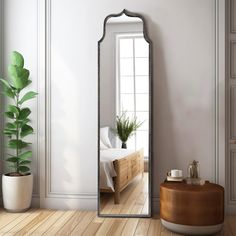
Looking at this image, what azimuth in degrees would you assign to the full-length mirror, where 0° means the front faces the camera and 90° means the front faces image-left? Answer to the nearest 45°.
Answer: approximately 0°

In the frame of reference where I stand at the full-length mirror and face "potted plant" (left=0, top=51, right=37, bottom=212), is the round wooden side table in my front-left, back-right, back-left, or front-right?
back-left

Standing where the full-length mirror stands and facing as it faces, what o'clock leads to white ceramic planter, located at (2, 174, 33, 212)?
The white ceramic planter is roughly at 3 o'clock from the full-length mirror.

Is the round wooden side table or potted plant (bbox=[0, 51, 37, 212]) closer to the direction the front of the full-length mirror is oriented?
the round wooden side table

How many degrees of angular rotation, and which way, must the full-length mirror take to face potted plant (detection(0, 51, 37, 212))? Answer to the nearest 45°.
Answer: approximately 90° to its right

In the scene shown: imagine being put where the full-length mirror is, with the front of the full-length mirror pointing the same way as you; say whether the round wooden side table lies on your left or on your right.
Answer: on your left
